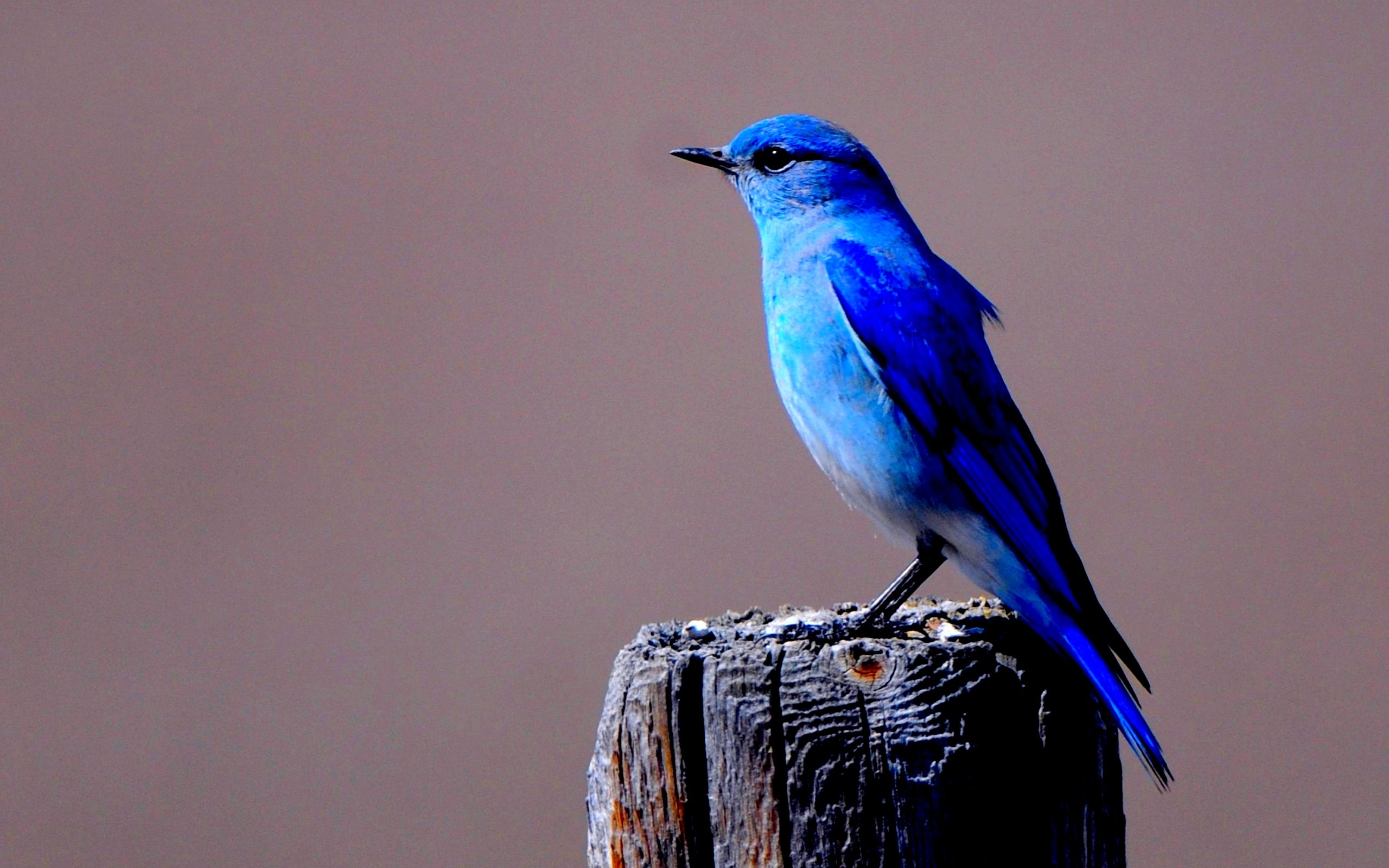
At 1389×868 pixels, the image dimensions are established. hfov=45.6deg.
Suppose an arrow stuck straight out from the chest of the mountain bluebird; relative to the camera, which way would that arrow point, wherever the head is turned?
to the viewer's left
